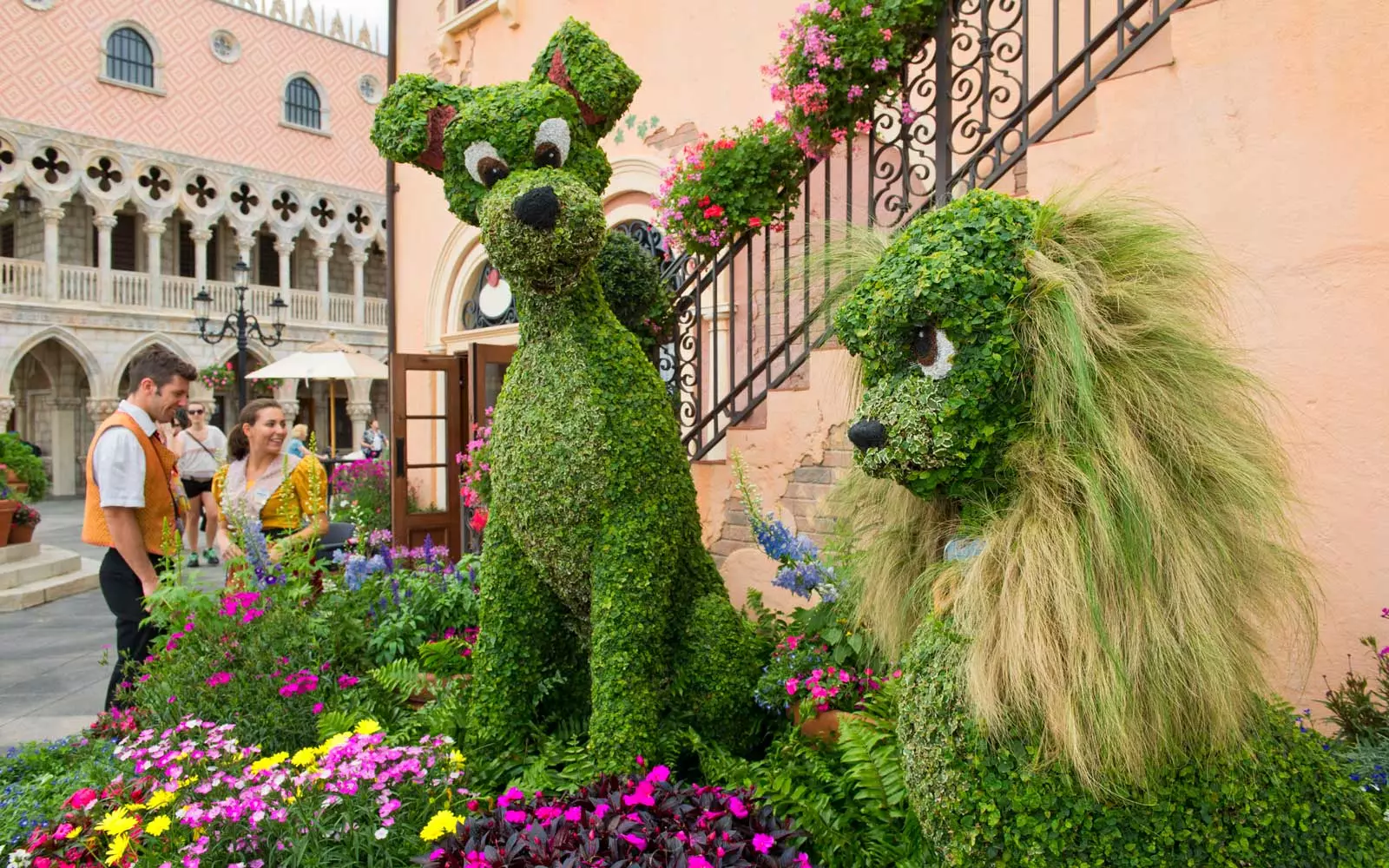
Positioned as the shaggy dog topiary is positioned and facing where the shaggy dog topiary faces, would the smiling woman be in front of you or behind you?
in front

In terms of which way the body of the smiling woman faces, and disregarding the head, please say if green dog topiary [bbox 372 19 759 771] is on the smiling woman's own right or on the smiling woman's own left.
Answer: on the smiling woman's own left

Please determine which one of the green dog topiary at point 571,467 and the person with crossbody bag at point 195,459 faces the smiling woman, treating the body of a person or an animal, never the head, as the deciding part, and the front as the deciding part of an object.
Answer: the person with crossbody bag

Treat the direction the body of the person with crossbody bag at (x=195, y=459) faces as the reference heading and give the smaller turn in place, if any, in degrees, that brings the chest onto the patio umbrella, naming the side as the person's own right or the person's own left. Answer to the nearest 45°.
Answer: approximately 135° to the person's own left

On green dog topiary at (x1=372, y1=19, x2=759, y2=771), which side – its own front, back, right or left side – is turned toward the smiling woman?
right

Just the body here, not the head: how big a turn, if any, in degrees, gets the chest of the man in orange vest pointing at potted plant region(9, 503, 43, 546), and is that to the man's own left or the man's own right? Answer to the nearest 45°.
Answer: approximately 90° to the man's own left

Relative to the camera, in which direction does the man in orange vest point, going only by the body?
to the viewer's right

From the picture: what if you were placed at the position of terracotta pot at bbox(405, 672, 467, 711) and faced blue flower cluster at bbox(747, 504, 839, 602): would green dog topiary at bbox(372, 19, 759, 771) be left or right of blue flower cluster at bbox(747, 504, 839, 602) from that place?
right

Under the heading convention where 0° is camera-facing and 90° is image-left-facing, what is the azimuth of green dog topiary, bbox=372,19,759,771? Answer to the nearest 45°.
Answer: approximately 45°

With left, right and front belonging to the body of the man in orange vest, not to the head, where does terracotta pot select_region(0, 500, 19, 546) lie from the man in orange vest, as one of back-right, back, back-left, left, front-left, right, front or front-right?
left

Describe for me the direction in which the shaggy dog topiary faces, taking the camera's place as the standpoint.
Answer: facing to the left of the viewer

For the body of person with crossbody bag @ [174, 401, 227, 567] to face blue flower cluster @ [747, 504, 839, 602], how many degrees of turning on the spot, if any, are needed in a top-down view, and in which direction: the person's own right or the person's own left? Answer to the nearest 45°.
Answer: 0° — they already face it
